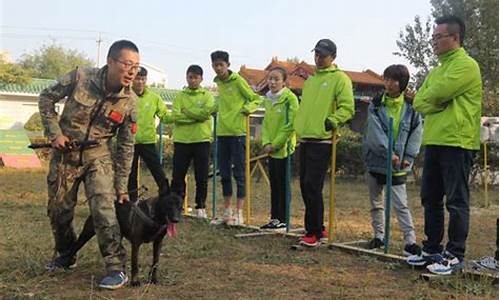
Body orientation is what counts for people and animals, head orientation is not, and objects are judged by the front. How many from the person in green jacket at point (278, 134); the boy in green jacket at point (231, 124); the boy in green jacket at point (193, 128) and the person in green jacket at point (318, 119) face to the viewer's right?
0

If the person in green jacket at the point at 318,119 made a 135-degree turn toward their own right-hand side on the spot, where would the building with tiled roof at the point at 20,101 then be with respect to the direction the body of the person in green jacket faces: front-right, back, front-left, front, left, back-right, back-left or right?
front-left

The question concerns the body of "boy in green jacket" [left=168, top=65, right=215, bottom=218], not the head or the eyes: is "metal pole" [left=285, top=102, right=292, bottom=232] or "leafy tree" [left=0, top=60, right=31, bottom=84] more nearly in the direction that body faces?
the metal pole

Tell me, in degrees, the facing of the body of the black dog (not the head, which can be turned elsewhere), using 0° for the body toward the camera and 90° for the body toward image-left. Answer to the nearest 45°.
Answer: approximately 315°

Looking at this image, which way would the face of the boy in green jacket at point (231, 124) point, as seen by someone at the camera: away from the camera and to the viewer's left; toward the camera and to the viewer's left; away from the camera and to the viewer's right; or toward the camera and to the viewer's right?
toward the camera and to the viewer's left

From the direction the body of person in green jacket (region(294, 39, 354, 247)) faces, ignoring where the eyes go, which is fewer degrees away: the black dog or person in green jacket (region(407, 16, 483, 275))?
the black dog

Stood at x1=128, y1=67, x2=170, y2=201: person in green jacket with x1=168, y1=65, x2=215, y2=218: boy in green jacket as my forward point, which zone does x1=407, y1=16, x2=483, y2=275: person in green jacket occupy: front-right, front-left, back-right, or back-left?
front-right

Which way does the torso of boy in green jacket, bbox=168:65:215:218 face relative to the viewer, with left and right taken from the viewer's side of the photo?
facing the viewer

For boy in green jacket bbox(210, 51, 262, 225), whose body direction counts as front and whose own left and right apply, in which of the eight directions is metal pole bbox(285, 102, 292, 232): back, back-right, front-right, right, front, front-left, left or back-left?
left

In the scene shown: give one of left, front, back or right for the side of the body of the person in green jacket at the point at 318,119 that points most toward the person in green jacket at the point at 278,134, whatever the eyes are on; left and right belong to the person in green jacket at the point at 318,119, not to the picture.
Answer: right

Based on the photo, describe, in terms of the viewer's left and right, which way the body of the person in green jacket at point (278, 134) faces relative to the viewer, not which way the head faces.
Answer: facing the viewer and to the left of the viewer
